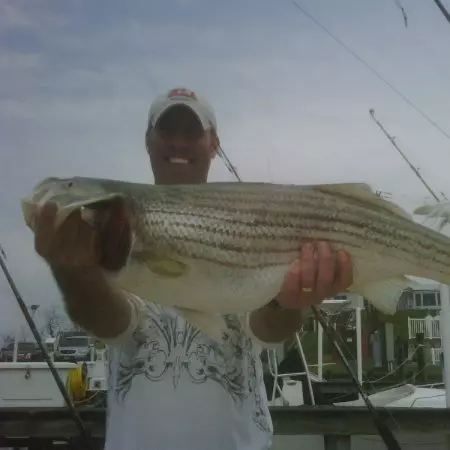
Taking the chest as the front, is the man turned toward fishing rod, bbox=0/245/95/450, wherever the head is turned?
no

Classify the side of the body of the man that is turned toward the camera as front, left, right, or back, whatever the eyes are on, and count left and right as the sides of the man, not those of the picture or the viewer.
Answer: front

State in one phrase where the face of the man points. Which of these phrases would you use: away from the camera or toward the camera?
toward the camera
